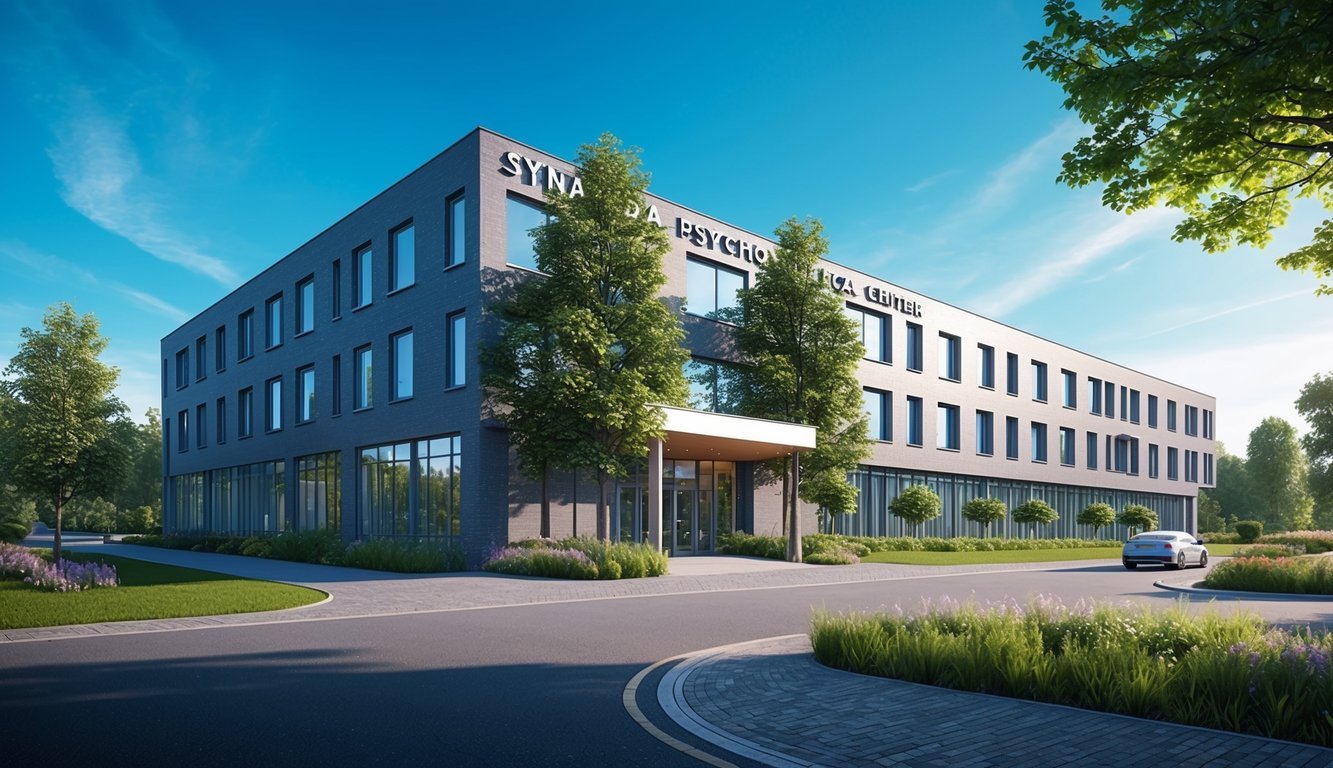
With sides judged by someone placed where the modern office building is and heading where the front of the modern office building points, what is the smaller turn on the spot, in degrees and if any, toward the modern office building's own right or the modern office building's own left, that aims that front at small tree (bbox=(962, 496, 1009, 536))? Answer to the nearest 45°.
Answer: approximately 90° to the modern office building's own left

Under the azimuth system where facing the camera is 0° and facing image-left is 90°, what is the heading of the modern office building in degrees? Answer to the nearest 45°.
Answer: approximately 315°
